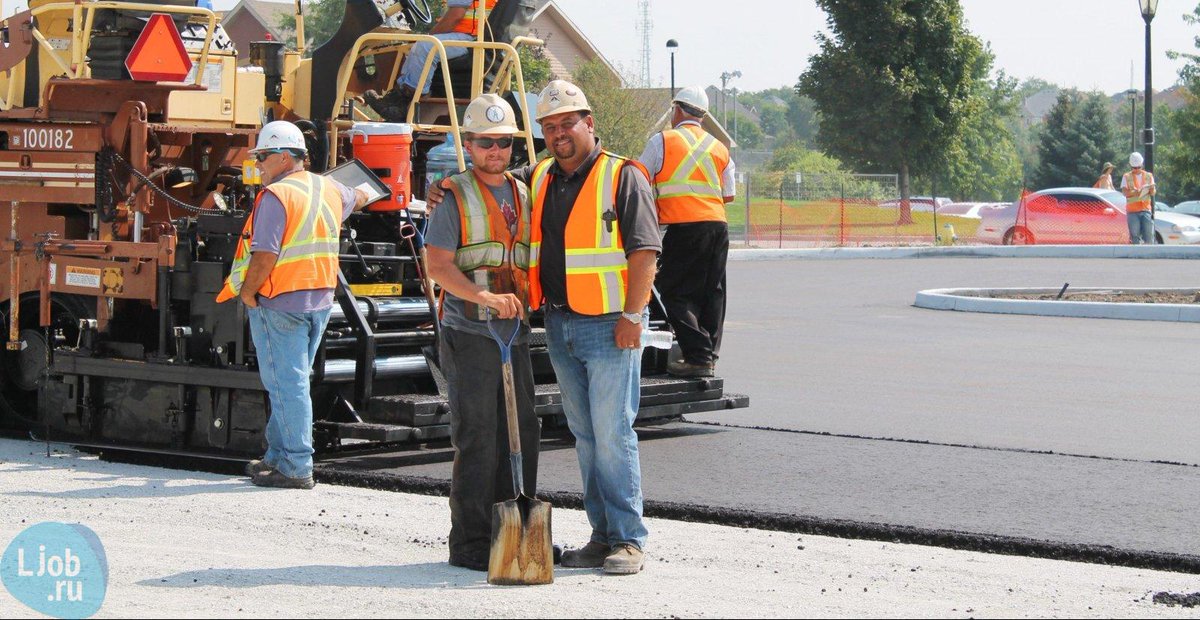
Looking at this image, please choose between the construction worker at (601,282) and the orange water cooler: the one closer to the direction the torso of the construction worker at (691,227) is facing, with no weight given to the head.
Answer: the orange water cooler

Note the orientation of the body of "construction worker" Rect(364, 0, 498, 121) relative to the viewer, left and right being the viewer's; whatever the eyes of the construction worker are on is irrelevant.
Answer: facing to the left of the viewer

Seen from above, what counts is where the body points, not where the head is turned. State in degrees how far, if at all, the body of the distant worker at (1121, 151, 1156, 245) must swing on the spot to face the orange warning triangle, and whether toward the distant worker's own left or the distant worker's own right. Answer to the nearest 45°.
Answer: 0° — they already face it

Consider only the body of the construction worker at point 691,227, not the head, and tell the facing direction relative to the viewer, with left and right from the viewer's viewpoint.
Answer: facing away from the viewer and to the left of the viewer

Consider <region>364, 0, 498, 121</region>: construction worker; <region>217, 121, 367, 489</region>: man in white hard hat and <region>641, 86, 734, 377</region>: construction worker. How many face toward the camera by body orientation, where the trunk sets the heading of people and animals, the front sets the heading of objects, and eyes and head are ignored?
0

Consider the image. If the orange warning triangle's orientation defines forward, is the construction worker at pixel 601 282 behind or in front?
in front

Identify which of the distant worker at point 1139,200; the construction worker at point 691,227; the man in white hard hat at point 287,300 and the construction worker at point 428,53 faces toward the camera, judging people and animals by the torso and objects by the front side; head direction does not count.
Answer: the distant worker

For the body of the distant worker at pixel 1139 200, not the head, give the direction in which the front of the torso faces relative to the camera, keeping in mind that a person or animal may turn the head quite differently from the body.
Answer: toward the camera

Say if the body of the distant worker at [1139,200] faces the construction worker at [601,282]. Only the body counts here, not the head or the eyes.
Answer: yes

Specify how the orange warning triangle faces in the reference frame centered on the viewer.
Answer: facing the viewer

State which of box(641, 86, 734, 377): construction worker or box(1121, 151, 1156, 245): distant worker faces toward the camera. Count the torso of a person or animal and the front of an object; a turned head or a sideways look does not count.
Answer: the distant worker

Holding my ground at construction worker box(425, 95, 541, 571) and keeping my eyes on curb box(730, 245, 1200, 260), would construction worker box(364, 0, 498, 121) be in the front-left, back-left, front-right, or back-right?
front-left

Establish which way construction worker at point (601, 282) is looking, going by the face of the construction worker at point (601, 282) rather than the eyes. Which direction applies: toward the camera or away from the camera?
toward the camera

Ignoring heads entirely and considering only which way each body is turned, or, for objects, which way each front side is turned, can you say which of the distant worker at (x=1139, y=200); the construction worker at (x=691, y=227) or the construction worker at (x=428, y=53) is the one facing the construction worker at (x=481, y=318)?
the distant worker

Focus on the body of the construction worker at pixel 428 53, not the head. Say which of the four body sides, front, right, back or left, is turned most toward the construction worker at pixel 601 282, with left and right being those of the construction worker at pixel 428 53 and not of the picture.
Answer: left

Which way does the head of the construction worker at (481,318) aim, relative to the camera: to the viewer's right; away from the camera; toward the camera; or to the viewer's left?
toward the camera
